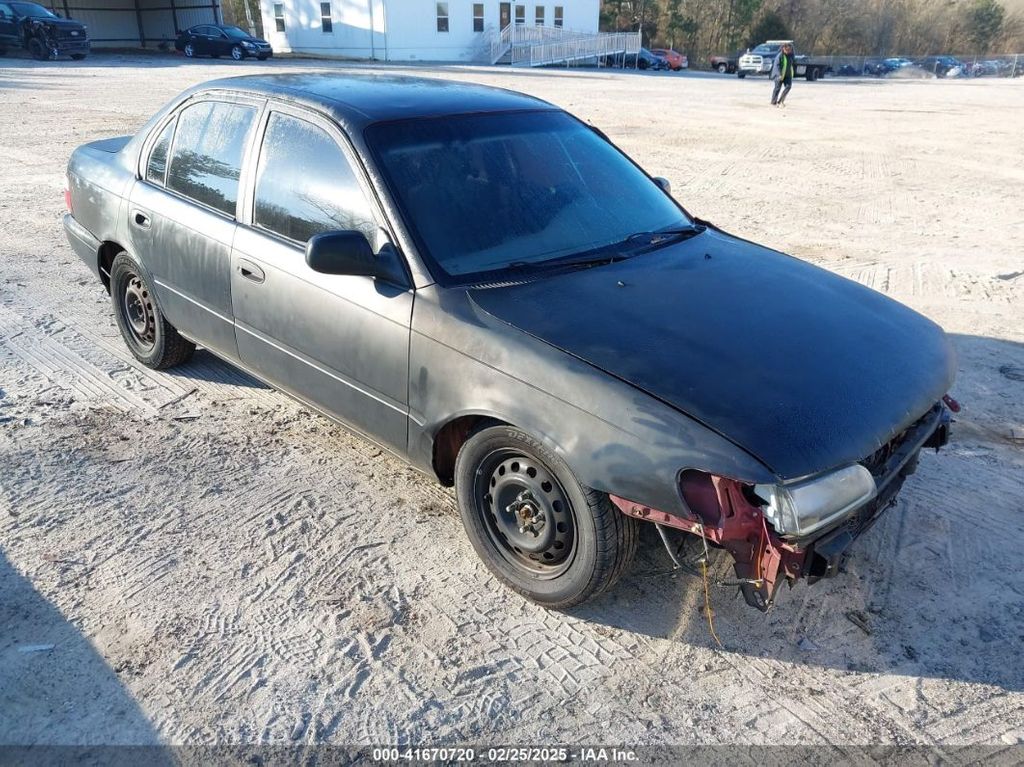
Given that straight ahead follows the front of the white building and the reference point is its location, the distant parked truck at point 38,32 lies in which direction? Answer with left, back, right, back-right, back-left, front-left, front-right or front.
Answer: front-right

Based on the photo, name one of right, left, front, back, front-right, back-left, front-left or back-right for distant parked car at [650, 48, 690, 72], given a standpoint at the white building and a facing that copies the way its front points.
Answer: left

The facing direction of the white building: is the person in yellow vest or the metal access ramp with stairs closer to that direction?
the person in yellow vest

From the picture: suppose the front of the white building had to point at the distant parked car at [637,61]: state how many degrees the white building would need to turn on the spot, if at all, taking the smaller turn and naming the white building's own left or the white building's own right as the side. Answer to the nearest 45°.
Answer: approximately 90° to the white building's own left

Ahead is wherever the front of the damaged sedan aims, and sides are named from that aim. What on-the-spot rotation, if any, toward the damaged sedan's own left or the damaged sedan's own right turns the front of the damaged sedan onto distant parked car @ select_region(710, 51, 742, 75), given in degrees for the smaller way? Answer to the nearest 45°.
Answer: approximately 135° to the damaged sedan's own left

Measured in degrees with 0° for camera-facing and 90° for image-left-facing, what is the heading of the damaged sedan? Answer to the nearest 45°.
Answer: approximately 315°

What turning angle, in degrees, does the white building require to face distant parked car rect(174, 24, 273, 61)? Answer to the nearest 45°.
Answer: approximately 45° to its right

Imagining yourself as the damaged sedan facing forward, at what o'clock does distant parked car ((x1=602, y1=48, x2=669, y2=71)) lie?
The distant parked car is roughly at 8 o'clock from the damaged sedan.

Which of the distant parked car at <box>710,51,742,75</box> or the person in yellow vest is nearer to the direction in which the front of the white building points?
the person in yellow vest

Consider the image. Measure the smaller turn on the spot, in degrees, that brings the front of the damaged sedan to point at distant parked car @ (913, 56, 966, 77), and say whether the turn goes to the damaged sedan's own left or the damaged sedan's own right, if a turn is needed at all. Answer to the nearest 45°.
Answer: approximately 90° to the damaged sedan's own left

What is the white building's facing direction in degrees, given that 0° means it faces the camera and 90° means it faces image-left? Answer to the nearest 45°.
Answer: approximately 0°

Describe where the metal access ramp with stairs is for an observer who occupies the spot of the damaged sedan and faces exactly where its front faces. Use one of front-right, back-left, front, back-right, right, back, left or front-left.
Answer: back-left

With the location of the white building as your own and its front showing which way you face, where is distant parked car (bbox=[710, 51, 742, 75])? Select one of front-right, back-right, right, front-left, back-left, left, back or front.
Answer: left
